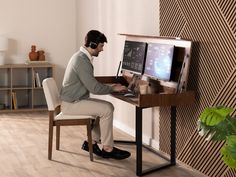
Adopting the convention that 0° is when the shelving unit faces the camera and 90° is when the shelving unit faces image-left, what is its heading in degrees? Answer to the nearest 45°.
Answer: approximately 0°

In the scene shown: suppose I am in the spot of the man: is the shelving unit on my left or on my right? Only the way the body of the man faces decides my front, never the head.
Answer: on my left

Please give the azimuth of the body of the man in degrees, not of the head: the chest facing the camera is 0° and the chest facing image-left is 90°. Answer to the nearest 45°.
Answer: approximately 270°

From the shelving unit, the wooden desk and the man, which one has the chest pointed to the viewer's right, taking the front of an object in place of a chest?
the man

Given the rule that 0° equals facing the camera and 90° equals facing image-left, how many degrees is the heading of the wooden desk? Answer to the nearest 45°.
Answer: approximately 45°

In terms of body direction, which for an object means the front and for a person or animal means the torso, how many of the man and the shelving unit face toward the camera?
1

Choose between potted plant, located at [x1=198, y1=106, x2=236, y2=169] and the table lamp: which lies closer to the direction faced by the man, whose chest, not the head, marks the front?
the potted plant

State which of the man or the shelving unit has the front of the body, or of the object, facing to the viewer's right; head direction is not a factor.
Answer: the man

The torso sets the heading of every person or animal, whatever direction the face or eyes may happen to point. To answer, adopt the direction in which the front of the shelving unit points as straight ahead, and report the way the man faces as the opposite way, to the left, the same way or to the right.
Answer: to the left
